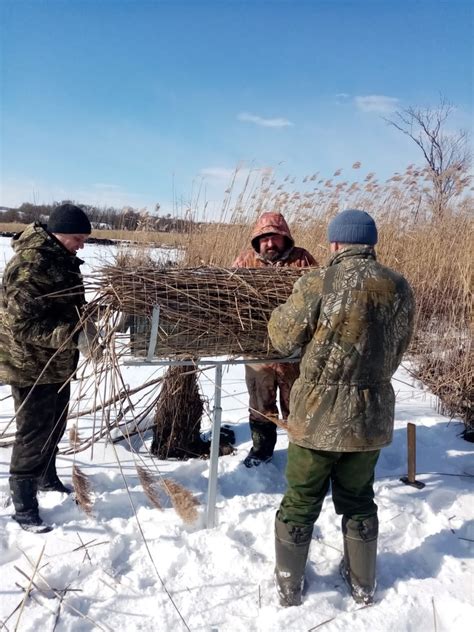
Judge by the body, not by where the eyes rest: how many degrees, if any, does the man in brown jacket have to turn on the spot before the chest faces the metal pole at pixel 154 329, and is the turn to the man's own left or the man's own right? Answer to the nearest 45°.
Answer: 0° — they already face it

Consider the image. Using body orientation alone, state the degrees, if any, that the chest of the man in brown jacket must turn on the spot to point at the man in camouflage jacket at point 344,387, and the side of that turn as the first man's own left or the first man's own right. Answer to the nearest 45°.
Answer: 0° — they already face them

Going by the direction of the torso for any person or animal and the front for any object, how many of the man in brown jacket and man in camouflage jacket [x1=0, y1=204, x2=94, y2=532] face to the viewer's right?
1

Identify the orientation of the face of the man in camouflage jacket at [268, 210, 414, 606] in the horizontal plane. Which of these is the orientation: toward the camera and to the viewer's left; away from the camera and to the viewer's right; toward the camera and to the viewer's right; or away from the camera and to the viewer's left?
away from the camera and to the viewer's left

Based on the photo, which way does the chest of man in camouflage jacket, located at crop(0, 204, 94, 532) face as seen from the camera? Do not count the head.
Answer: to the viewer's right

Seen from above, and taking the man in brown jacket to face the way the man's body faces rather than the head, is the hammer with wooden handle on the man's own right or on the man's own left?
on the man's own left

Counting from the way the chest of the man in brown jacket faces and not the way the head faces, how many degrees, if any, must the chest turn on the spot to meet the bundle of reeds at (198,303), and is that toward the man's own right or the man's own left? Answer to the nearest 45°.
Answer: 0° — they already face it

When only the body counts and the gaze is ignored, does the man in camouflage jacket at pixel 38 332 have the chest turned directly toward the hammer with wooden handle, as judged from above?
yes

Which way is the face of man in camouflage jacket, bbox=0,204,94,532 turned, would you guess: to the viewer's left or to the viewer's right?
to the viewer's right

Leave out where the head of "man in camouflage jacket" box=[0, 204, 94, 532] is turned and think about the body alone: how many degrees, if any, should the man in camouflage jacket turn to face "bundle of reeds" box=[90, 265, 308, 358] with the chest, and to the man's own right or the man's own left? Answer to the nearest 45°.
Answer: approximately 45° to the man's own right
